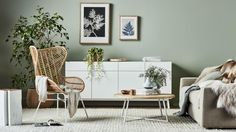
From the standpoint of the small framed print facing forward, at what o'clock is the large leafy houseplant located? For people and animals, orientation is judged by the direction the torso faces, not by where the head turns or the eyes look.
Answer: The large leafy houseplant is roughly at 3 o'clock from the small framed print.

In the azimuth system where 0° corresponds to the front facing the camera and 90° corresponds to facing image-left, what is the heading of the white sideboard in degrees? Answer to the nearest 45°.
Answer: approximately 0°

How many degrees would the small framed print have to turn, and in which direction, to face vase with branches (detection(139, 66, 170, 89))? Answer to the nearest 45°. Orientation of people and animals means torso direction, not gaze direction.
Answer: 0° — it already faces it

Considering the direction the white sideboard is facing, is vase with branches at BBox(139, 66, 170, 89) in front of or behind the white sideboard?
in front

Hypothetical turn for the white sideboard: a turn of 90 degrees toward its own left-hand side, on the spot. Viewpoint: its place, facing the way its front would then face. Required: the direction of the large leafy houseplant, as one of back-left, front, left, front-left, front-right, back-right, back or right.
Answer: back

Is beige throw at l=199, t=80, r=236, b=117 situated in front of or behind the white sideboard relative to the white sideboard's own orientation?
in front

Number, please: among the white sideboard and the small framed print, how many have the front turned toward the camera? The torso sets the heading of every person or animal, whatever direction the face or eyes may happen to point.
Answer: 2

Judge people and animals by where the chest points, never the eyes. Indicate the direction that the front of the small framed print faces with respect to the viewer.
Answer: facing the viewer
